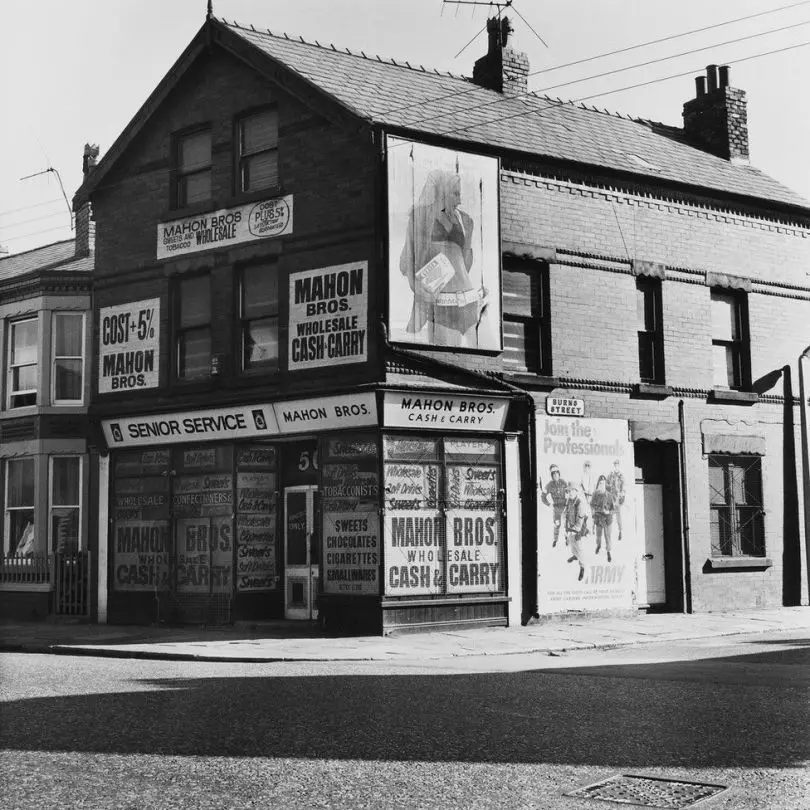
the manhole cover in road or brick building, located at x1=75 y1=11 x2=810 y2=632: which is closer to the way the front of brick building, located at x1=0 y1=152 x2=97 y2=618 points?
the manhole cover in road

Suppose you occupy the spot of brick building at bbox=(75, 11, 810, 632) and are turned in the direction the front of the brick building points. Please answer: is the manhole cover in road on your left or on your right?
on your left

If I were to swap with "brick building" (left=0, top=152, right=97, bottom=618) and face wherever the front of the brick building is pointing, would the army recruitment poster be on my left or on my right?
on my left

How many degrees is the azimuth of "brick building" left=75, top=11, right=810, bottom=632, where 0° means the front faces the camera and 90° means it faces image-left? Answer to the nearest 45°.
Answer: approximately 45°

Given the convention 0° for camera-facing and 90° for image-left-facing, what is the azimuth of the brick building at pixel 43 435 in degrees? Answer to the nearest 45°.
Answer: approximately 45°

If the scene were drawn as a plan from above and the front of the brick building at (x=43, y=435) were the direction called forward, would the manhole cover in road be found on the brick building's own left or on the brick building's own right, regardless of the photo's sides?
on the brick building's own left

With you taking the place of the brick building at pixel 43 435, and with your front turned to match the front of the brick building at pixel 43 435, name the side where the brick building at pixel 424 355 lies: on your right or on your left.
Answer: on your left

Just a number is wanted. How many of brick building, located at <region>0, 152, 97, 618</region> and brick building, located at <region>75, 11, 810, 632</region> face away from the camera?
0

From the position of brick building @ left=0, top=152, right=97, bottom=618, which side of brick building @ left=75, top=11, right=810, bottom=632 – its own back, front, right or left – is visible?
right
